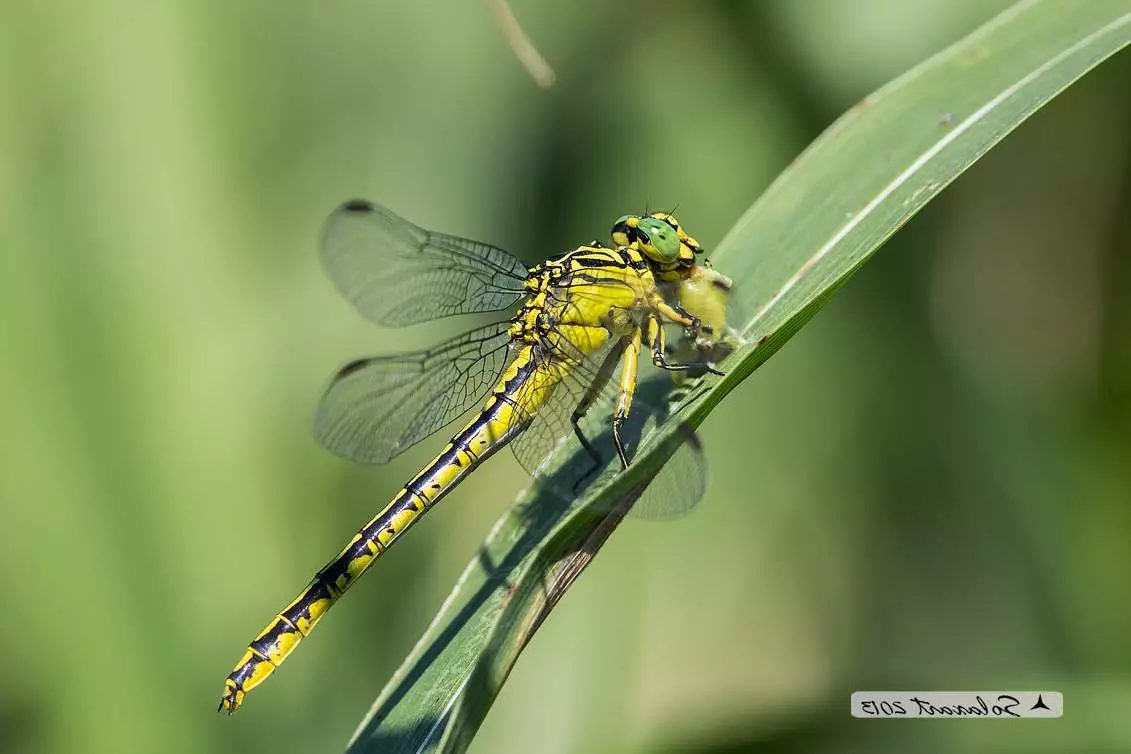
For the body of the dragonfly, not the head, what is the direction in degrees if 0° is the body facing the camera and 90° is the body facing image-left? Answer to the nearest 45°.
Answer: approximately 270°
